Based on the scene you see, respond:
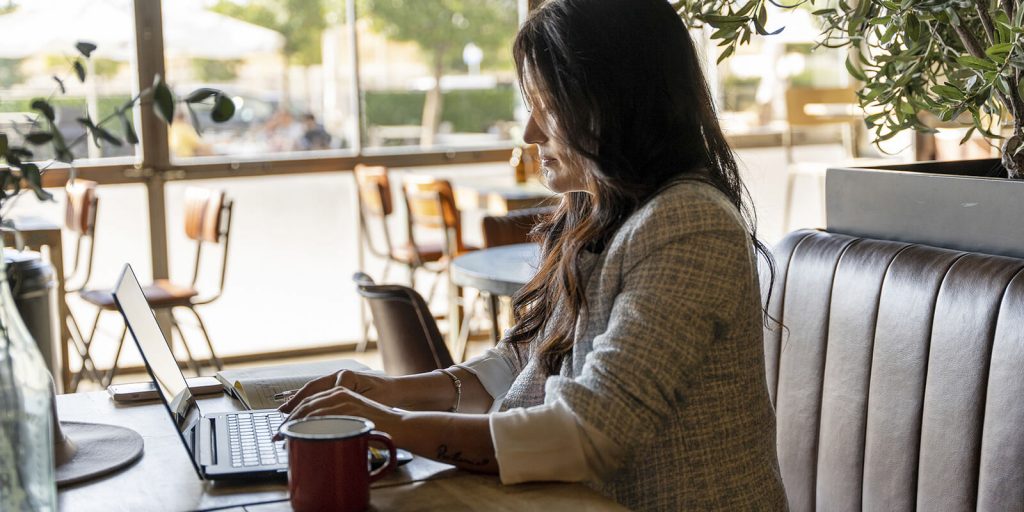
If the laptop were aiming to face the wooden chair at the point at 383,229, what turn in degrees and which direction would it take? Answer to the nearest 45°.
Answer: approximately 90° to its left

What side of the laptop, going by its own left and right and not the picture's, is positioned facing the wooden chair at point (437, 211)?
left

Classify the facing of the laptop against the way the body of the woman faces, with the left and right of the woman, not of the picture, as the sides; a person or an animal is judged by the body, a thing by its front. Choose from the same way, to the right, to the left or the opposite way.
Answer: the opposite way

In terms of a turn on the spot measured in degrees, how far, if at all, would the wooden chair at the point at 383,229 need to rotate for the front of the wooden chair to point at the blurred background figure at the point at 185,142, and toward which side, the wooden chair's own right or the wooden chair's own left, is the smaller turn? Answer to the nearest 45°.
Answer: approximately 90° to the wooden chair's own left

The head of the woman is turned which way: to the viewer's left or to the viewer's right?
to the viewer's left

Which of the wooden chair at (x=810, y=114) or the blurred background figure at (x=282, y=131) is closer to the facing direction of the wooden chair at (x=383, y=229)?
the wooden chair

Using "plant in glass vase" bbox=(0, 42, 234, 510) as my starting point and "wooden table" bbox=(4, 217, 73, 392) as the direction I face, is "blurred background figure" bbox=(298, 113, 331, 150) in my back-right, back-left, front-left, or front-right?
front-right

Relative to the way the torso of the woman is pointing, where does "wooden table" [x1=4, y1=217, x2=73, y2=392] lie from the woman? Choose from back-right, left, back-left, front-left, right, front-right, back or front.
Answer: front-right

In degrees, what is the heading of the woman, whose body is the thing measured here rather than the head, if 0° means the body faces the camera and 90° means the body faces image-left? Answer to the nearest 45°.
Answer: approximately 90°

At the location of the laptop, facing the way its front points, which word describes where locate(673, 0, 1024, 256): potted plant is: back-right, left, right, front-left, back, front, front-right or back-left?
front

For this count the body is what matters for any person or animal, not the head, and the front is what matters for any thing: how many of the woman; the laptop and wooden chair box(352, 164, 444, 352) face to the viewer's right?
2

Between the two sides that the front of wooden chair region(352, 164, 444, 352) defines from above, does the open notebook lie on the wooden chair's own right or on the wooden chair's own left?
on the wooden chair's own right

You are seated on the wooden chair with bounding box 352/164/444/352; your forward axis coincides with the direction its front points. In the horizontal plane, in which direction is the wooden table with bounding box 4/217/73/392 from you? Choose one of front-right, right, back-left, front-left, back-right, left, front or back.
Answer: back-right

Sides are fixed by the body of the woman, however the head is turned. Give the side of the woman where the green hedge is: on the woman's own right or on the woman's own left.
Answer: on the woman's own right

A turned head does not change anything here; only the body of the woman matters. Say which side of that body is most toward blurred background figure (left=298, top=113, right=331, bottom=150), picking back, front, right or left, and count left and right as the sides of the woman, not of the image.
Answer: right
